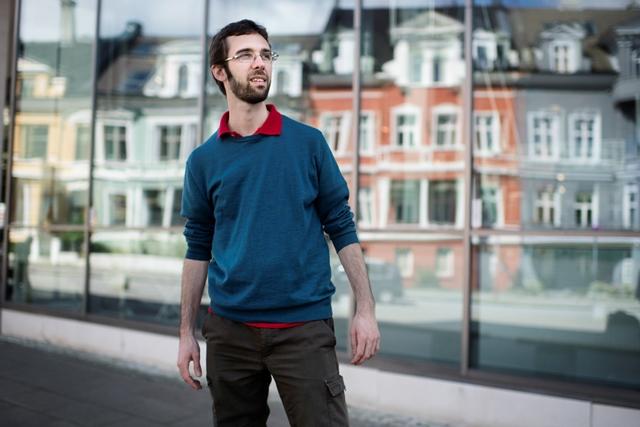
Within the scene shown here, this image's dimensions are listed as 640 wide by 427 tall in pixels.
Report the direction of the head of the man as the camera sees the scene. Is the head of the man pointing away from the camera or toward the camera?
toward the camera

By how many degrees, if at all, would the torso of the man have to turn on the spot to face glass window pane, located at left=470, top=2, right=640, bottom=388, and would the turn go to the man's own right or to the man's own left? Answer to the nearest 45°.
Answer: approximately 135° to the man's own left

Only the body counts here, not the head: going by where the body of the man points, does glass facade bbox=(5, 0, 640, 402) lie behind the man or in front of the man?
behind

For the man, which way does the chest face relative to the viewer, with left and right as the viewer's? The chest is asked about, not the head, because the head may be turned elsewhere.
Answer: facing the viewer
